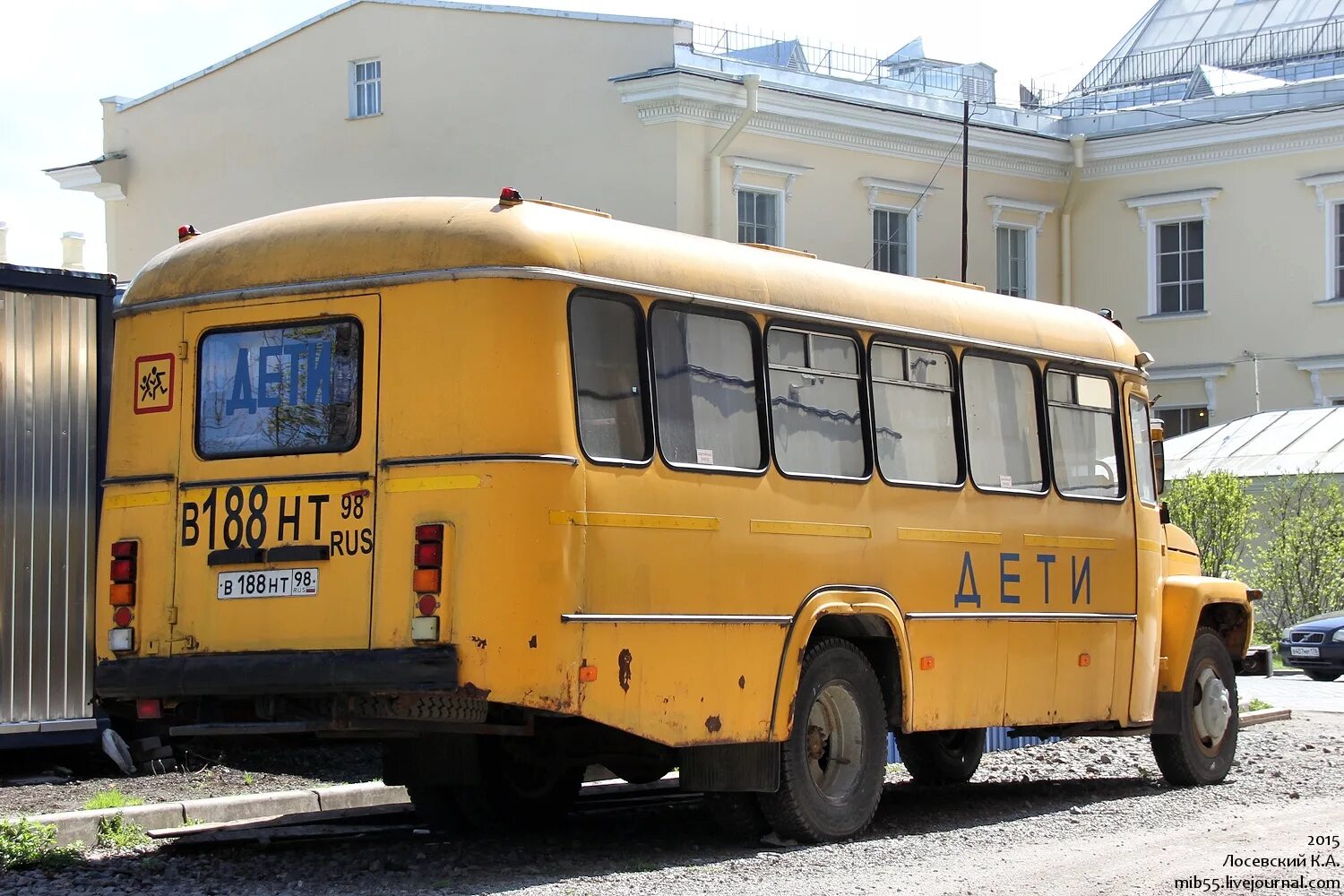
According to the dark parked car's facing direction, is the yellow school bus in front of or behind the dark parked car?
in front

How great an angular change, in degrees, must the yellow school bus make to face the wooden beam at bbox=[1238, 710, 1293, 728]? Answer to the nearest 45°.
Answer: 0° — it already faces it

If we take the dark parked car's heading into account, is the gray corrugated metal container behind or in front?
in front

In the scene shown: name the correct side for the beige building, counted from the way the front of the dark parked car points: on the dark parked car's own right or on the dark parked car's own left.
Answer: on the dark parked car's own right

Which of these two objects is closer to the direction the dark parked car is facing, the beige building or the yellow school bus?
the yellow school bus

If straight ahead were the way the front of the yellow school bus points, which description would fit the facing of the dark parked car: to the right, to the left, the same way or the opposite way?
the opposite way

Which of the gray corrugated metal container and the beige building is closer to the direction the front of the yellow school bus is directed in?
the beige building

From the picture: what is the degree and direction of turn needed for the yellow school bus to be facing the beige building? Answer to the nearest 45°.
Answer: approximately 45° to its left

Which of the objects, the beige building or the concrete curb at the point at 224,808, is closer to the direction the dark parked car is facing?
the concrete curb

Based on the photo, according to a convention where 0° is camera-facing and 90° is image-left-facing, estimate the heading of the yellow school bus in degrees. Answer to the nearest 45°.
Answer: approximately 225°
